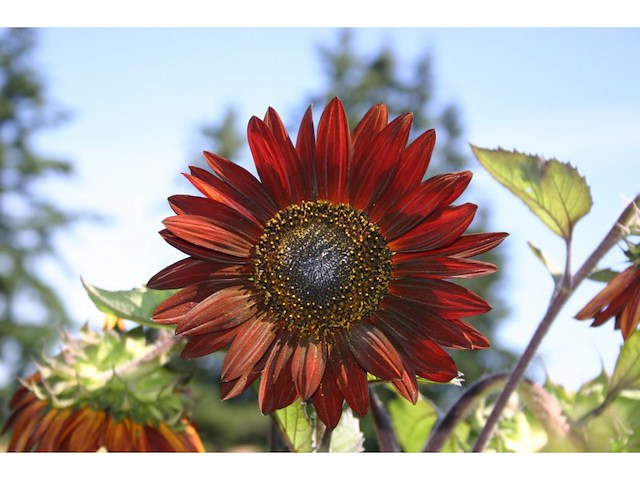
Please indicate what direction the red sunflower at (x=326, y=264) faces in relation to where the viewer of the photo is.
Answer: facing the viewer

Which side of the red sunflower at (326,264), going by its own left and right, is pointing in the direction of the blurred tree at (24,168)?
back

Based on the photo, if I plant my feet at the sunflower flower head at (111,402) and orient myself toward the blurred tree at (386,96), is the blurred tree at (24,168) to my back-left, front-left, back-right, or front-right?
front-left

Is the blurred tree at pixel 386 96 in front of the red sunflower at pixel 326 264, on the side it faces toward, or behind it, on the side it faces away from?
behind
